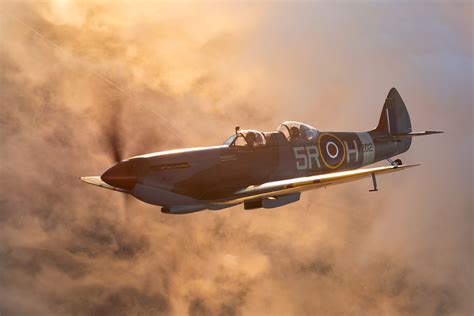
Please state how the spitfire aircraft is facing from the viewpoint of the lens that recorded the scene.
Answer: facing the viewer and to the left of the viewer
